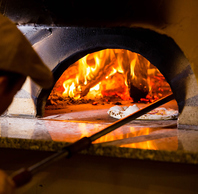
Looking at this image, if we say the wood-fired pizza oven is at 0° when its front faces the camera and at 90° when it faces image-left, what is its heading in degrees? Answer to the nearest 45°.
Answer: approximately 0°
